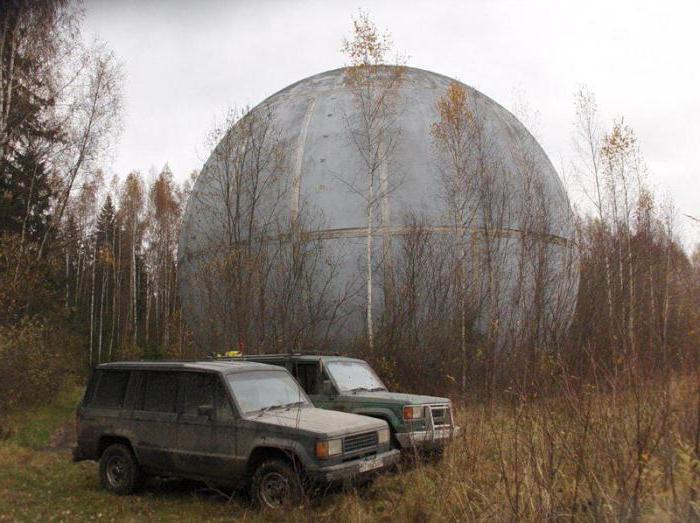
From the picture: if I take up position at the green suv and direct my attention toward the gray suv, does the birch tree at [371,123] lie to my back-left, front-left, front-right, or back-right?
back-right

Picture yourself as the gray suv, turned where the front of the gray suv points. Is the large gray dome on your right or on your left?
on your left

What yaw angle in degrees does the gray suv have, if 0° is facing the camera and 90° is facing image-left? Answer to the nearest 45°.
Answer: approximately 315°

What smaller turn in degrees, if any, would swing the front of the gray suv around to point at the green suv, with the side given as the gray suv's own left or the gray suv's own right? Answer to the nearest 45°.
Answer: approximately 90° to the gray suv's own left

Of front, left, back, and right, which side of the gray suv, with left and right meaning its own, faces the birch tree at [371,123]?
left

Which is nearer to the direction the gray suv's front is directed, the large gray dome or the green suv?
the green suv

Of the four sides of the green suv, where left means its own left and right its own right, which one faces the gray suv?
right

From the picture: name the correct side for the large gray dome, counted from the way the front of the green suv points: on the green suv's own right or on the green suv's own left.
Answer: on the green suv's own left
